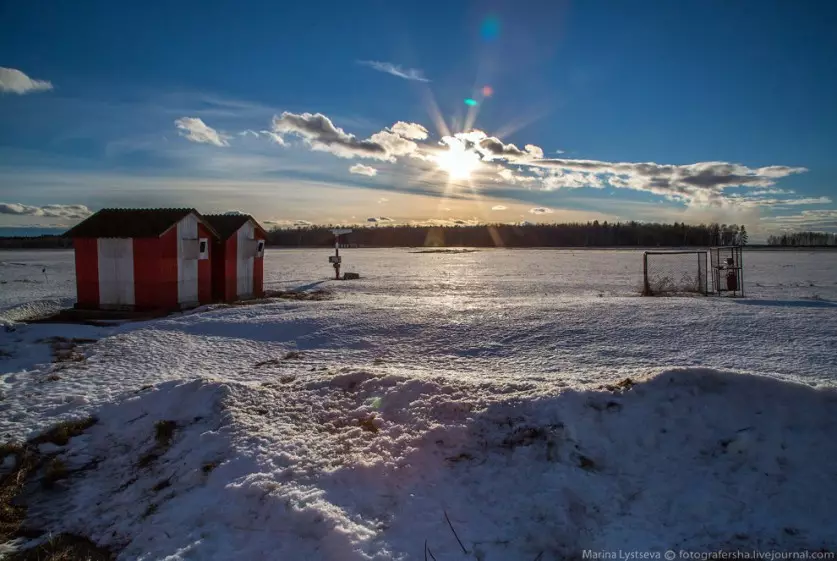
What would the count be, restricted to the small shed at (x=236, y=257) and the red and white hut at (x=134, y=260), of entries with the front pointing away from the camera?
0

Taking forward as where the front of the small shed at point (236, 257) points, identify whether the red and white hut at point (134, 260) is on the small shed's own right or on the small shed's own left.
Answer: on the small shed's own right

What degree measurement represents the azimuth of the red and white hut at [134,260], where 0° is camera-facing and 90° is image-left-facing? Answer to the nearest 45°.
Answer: approximately 315°

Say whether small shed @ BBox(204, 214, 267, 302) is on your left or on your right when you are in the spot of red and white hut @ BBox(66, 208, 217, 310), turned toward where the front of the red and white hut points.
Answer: on your left

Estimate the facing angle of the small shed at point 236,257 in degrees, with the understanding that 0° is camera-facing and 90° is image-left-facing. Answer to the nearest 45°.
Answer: approximately 315°
